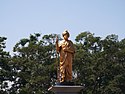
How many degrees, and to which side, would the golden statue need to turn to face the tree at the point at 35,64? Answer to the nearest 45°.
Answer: approximately 180°

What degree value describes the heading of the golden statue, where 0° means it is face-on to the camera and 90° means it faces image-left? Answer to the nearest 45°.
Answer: approximately 0°

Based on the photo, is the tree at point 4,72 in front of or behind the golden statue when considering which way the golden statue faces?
behind
